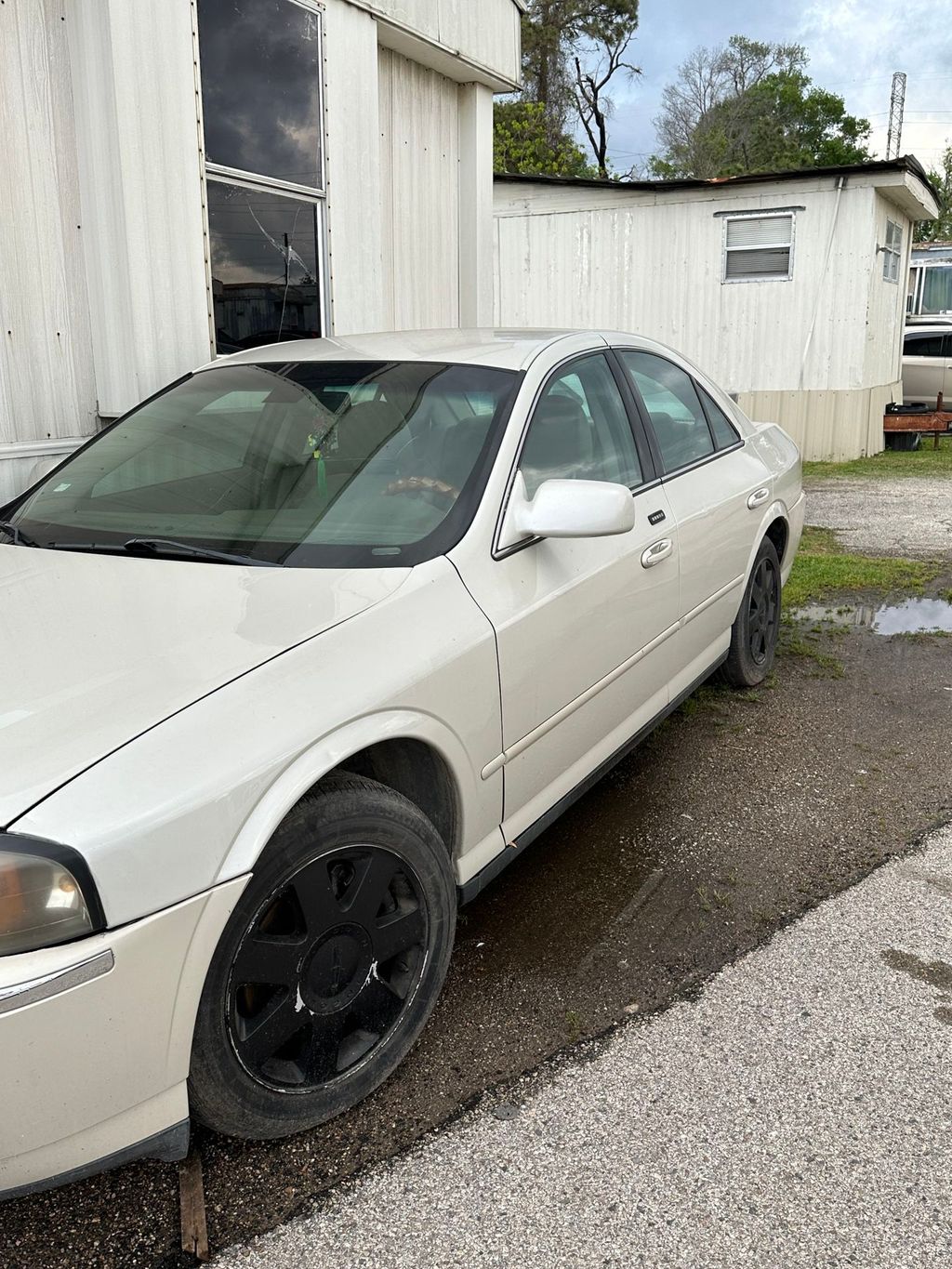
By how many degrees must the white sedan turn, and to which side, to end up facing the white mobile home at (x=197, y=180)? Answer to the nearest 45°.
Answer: approximately 135° to its right

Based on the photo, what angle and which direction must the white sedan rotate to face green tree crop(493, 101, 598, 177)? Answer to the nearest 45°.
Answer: approximately 135° to its right

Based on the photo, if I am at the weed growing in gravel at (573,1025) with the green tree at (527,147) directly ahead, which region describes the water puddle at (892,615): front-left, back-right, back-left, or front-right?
front-right

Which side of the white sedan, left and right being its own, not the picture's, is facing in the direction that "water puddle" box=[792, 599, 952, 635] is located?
back

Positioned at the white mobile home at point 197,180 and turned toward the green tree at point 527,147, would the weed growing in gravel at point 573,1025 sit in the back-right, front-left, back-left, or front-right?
back-right

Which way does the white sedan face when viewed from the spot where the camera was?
facing the viewer and to the left of the viewer

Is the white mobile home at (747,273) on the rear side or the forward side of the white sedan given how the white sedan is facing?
on the rear side
